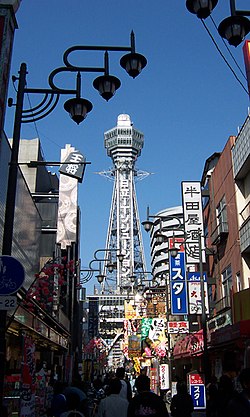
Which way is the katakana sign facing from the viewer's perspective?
toward the camera

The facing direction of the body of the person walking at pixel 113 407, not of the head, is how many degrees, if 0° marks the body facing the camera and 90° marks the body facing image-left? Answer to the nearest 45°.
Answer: approximately 180°

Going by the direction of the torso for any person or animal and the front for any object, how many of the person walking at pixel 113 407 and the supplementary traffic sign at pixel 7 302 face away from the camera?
1

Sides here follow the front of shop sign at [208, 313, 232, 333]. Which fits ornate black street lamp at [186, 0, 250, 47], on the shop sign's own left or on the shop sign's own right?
on the shop sign's own left

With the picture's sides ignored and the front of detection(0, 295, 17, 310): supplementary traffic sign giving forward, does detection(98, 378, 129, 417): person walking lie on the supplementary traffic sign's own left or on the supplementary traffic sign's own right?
on the supplementary traffic sign's own left

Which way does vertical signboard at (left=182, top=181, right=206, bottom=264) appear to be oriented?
toward the camera

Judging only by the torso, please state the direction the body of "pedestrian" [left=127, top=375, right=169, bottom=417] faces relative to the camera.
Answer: away from the camera

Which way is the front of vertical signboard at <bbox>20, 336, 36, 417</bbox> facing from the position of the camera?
facing the viewer

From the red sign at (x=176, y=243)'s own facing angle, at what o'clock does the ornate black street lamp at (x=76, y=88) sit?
The ornate black street lamp is roughly at 12 o'clock from the red sign.

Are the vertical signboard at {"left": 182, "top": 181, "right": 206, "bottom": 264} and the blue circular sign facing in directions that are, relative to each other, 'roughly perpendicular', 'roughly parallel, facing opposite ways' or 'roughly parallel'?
roughly parallel

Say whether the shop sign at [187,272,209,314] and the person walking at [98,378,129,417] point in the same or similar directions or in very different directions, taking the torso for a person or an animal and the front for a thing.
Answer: very different directions

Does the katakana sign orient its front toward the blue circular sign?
yes

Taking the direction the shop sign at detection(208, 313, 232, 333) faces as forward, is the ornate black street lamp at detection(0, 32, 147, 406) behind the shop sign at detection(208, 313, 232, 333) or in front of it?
in front

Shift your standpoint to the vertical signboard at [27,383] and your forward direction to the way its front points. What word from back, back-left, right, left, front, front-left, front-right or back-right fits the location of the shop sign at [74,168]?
back

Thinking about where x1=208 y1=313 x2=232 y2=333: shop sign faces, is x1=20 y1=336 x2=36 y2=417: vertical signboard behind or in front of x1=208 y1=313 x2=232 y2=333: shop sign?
in front

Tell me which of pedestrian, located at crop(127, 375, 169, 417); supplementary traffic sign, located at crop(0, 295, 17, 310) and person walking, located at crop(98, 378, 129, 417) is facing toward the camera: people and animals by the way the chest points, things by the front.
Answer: the supplementary traffic sign
